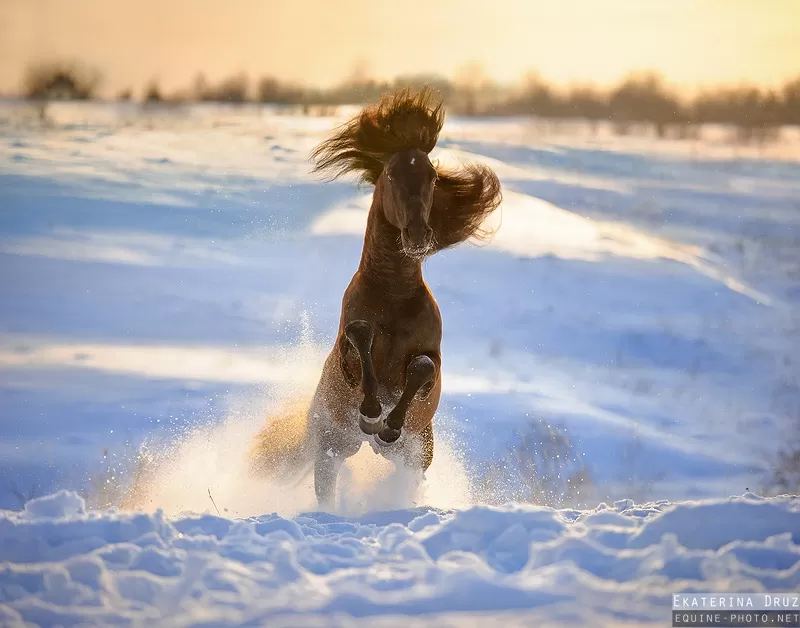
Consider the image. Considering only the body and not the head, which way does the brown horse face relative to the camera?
toward the camera
